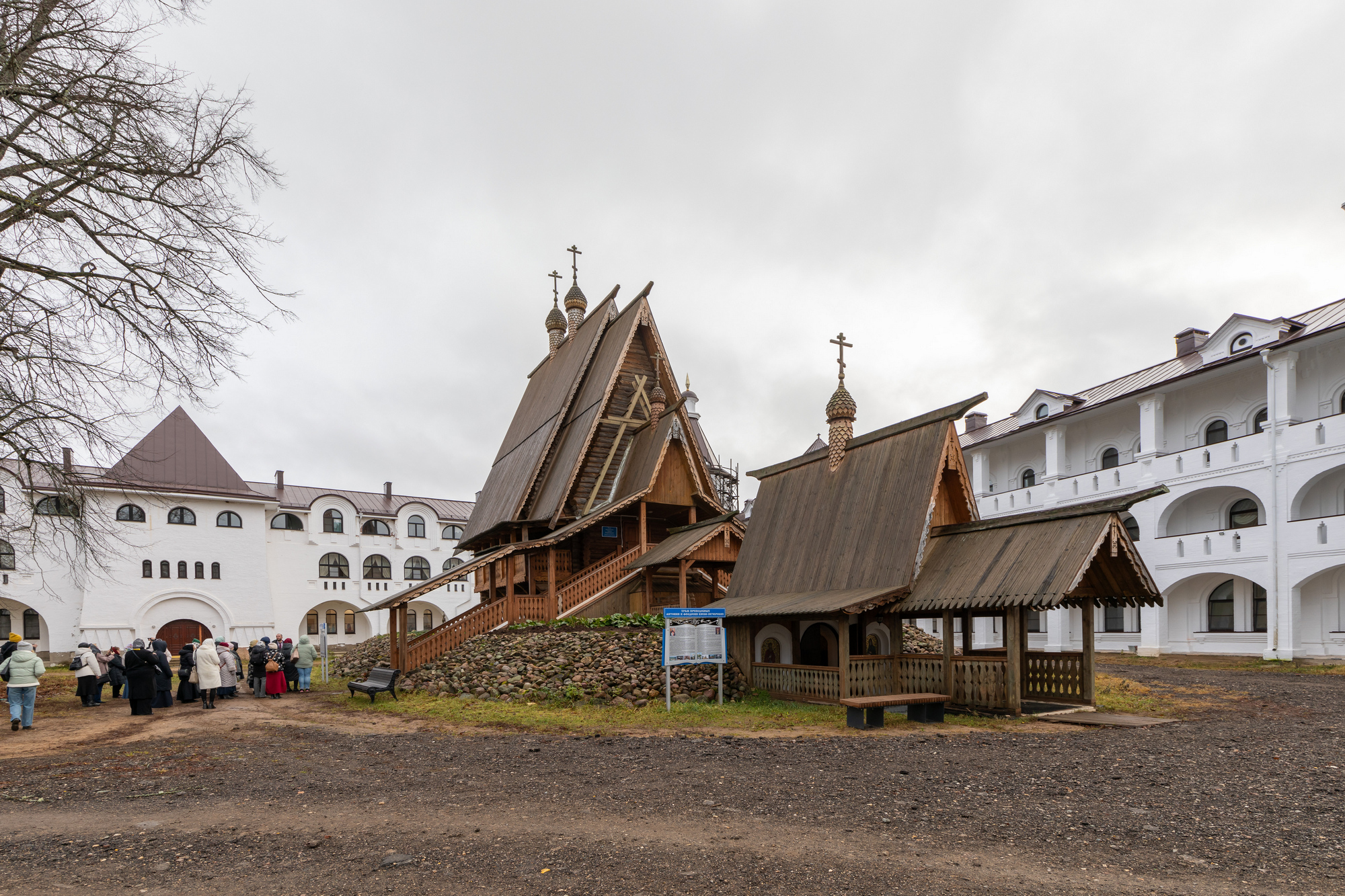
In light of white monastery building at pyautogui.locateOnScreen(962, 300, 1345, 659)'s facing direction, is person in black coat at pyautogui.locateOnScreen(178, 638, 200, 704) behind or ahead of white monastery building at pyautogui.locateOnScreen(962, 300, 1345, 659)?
ahead

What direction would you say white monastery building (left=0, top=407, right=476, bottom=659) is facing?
toward the camera

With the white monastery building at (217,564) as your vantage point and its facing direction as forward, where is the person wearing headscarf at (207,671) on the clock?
The person wearing headscarf is roughly at 12 o'clock from the white monastery building.

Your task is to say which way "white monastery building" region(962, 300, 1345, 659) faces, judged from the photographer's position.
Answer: facing the viewer and to the left of the viewer

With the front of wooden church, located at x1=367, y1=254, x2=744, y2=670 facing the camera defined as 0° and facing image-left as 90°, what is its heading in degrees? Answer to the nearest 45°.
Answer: approximately 315°

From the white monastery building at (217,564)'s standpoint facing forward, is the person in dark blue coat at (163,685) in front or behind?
in front

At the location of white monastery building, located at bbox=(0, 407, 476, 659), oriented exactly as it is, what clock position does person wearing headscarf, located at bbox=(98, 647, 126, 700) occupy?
The person wearing headscarf is roughly at 12 o'clock from the white monastery building.

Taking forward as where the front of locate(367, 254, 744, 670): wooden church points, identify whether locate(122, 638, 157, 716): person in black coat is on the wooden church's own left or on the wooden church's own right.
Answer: on the wooden church's own right

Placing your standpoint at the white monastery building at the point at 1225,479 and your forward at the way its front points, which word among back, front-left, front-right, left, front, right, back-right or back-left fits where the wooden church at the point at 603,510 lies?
front

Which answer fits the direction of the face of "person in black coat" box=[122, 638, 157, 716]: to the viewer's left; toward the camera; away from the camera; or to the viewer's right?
away from the camera

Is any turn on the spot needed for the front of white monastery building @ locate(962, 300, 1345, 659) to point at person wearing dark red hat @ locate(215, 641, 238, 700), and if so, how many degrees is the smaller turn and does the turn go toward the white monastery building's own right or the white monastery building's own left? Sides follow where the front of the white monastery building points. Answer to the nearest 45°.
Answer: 0° — it already faces them
